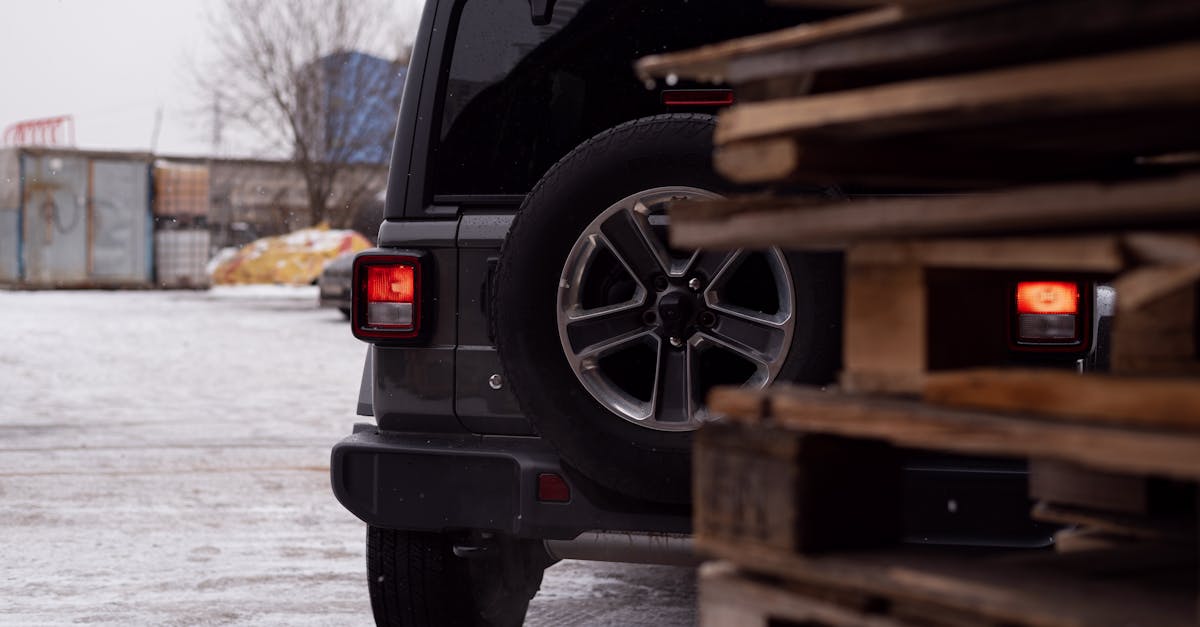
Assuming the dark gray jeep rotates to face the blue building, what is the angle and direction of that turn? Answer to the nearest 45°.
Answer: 0° — it already faces it

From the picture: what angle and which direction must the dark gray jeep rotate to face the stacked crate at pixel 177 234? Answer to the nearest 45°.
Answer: approximately 45° to its left

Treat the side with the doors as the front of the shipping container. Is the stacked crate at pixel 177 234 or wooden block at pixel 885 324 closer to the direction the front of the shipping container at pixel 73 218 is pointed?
the wooden block

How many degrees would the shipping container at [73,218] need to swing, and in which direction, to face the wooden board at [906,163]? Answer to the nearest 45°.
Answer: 0° — it already faces it

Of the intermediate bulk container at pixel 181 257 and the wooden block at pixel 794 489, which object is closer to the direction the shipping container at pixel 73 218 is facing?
the wooden block

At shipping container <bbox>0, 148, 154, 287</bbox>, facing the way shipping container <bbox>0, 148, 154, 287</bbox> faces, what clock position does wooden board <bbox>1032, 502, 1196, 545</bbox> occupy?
The wooden board is roughly at 12 o'clock from the shipping container.

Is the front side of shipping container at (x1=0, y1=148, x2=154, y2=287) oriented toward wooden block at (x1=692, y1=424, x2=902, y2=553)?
yes

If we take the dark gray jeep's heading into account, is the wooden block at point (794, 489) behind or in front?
behind

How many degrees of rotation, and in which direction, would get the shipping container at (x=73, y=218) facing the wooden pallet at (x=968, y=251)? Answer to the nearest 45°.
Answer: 0° — it already faces it

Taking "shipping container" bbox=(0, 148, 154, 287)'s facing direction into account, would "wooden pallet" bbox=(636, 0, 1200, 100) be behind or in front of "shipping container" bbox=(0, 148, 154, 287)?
in front

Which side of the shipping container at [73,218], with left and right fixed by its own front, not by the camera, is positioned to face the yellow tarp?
left

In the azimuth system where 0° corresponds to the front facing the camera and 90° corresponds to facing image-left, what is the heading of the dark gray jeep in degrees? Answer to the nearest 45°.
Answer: approximately 180°

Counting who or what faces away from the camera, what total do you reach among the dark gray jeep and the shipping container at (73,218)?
1

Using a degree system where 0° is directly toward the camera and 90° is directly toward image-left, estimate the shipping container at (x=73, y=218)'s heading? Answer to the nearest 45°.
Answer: approximately 0°
